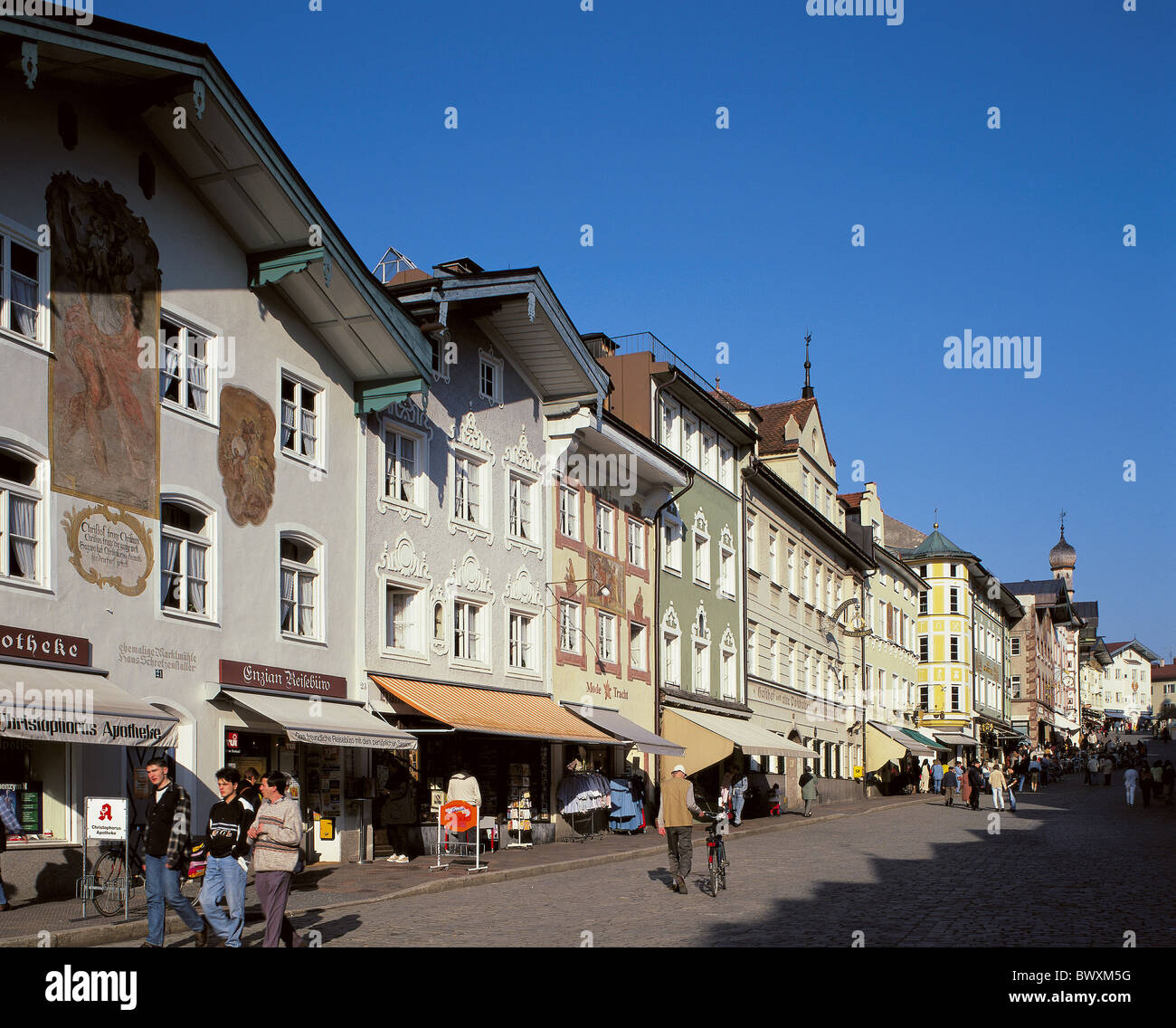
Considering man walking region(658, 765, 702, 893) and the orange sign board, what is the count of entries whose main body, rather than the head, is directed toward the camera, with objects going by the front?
1

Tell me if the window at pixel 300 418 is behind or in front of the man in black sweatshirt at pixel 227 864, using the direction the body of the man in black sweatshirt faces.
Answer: behind

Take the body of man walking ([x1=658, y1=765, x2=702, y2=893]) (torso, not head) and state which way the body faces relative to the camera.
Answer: away from the camera

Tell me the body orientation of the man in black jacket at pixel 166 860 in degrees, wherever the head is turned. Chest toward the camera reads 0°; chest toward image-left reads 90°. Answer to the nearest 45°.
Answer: approximately 45°

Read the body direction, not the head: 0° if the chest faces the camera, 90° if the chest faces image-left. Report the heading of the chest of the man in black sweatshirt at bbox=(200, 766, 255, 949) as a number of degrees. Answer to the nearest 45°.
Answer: approximately 45°

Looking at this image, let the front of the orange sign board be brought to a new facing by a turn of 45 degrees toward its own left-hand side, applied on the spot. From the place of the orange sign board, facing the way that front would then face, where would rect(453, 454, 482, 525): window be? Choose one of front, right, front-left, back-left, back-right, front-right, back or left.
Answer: back-left

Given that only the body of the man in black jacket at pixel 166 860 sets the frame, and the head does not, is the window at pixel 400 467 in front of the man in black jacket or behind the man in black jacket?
behind
